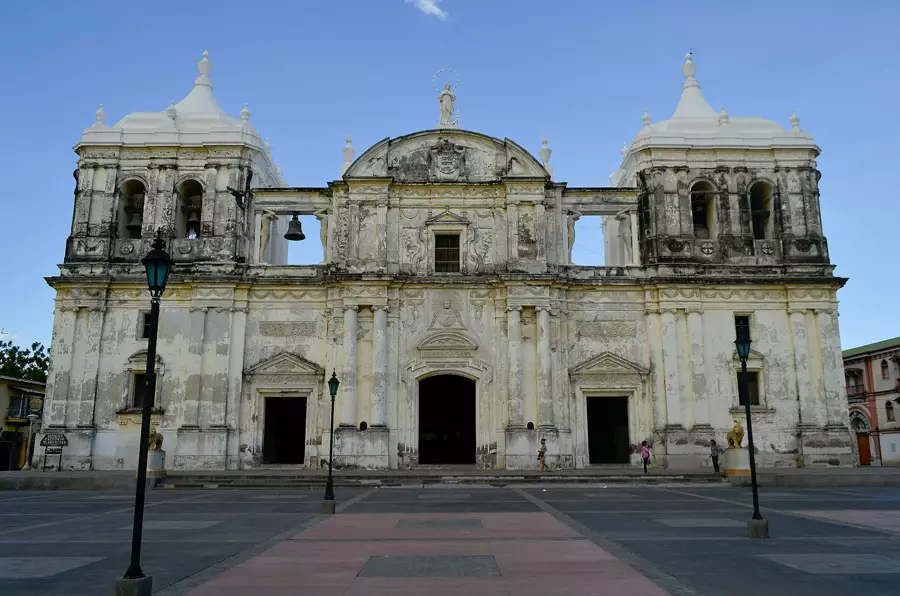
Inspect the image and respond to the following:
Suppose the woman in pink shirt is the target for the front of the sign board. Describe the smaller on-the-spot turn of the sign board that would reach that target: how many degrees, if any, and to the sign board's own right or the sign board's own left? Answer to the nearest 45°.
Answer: approximately 45° to the sign board's own left

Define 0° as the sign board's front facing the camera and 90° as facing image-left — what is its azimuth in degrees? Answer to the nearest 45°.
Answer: approximately 0°

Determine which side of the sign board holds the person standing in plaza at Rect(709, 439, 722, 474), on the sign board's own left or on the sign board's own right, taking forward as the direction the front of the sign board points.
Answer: on the sign board's own left

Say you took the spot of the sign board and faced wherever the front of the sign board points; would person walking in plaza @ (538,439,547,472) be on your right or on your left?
on your left

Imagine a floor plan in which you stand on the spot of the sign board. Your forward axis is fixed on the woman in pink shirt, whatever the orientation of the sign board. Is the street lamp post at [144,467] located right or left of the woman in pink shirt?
right

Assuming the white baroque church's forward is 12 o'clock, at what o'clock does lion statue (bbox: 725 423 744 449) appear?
The lion statue is roughly at 10 o'clock from the white baroque church.

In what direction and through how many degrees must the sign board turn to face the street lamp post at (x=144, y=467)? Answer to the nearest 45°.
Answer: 0° — it already faces it

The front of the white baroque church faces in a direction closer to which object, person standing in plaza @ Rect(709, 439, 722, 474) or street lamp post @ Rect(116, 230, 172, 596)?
the street lamp post

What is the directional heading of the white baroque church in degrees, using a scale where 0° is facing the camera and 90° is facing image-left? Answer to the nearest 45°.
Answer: approximately 0°

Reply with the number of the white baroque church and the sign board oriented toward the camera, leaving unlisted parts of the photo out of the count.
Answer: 2
